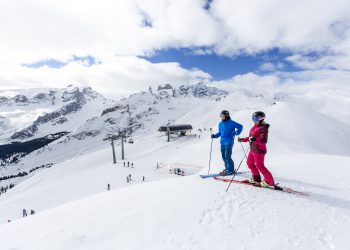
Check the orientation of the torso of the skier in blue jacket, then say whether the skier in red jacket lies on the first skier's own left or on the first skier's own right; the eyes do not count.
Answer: on the first skier's own left
